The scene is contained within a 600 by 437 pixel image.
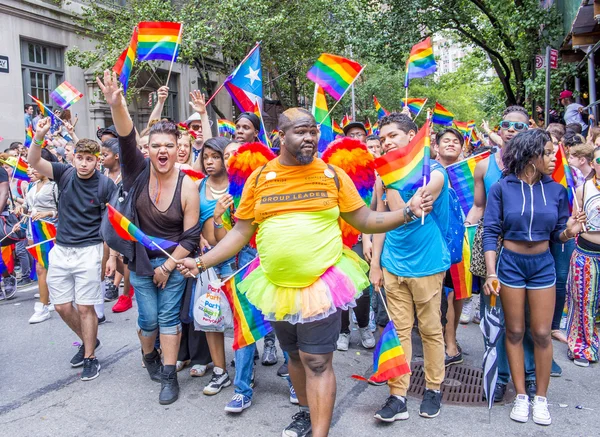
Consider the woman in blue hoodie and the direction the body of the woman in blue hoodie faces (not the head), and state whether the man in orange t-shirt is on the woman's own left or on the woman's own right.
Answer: on the woman's own right

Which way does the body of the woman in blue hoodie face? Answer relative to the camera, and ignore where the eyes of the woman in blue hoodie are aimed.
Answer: toward the camera

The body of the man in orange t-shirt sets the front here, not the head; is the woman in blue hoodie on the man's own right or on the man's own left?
on the man's own left

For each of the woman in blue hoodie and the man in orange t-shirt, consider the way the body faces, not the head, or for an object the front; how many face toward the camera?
2

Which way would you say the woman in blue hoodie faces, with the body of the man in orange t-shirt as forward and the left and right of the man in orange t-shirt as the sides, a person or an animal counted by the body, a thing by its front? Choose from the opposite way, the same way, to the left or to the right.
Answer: the same way

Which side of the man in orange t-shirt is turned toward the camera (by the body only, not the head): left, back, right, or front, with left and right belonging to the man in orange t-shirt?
front
